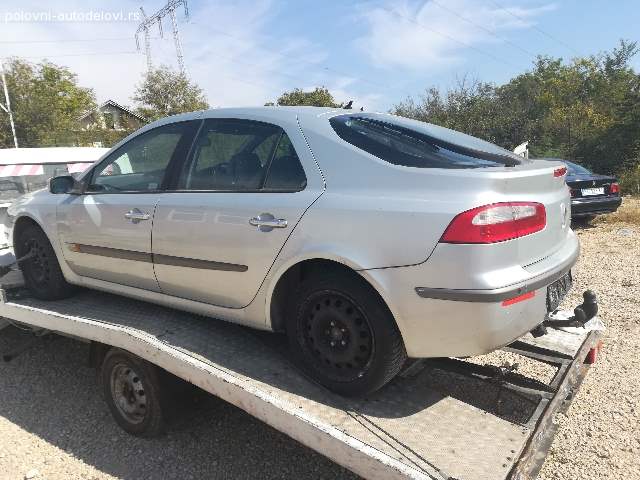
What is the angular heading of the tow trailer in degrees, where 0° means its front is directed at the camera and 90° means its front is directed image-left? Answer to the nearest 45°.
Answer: approximately 135°

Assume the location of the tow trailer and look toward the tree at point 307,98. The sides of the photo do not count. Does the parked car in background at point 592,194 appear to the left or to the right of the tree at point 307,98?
right

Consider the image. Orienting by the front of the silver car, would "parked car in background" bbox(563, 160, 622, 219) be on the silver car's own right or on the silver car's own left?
on the silver car's own right

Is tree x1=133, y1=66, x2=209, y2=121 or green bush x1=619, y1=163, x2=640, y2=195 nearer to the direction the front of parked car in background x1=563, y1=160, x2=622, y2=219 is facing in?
the tree

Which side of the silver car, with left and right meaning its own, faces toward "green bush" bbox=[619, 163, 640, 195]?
right

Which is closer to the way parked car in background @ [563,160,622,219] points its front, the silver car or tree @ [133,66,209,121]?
the tree

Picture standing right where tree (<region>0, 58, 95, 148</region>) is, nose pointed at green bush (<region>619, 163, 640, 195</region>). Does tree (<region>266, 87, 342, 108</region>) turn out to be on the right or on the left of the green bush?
left

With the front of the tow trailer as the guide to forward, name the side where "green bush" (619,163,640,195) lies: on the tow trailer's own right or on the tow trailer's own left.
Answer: on the tow trailer's own right

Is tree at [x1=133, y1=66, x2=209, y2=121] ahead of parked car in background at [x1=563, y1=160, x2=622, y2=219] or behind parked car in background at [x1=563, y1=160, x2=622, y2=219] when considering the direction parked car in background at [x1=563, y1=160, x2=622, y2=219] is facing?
ahead

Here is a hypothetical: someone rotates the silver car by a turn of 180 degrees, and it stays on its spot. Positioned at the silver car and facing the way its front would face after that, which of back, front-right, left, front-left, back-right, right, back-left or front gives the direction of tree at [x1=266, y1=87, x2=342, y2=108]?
back-left

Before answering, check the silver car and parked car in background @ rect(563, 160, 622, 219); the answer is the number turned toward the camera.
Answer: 0

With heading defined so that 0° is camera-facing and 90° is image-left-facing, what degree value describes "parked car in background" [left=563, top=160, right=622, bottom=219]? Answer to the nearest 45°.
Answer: approximately 135°

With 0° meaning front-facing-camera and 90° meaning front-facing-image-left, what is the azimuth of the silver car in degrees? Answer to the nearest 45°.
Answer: approximately 135°
